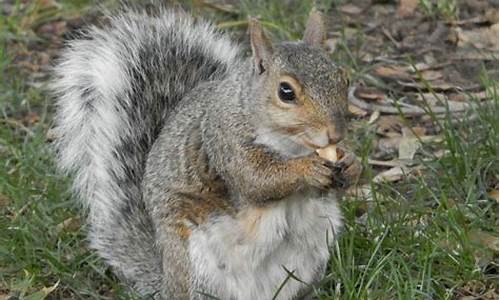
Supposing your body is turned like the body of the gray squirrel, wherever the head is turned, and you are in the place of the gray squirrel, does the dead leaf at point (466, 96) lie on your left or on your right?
on your left

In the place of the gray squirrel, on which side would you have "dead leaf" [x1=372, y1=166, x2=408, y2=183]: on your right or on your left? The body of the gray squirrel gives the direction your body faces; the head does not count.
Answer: on your left

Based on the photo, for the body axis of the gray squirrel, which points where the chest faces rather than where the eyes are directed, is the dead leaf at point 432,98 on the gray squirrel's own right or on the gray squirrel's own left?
on the gray squirrel's own left

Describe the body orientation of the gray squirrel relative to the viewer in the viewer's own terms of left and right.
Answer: facing the viewer and to the right of the viewer

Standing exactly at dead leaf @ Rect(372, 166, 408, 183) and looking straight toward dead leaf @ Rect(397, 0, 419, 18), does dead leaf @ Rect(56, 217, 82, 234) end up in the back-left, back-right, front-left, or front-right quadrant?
back-left

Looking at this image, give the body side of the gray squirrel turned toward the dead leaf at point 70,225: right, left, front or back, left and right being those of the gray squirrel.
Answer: back

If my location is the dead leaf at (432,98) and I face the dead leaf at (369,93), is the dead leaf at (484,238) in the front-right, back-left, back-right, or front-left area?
back-left

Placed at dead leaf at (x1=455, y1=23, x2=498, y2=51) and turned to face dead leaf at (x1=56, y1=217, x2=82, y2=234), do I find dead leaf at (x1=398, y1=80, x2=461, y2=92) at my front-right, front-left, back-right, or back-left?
front-left

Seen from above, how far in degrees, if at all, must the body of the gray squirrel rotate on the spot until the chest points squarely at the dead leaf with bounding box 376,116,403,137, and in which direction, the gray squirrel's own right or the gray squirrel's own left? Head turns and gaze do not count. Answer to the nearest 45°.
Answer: approximately 90° to the gray squirrel's own left

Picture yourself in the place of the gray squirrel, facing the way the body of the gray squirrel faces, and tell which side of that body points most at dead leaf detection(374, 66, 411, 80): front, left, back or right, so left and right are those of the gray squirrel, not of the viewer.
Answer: left

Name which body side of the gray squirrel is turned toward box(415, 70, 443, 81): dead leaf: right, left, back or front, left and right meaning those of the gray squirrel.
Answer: left

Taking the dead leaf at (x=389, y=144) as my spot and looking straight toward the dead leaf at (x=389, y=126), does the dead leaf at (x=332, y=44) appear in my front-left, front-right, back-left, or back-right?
front-left
